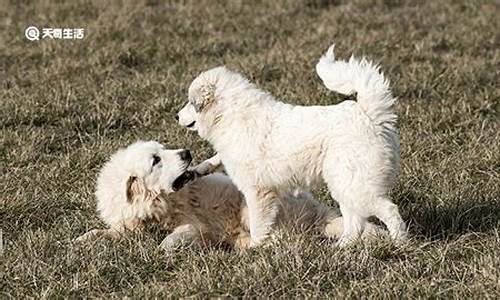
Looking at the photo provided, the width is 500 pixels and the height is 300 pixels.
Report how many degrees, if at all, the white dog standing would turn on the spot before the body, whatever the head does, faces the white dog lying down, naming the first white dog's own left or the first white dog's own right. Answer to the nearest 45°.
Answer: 0° — it already faces it

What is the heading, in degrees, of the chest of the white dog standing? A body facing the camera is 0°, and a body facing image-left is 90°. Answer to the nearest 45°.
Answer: approximately 90°
